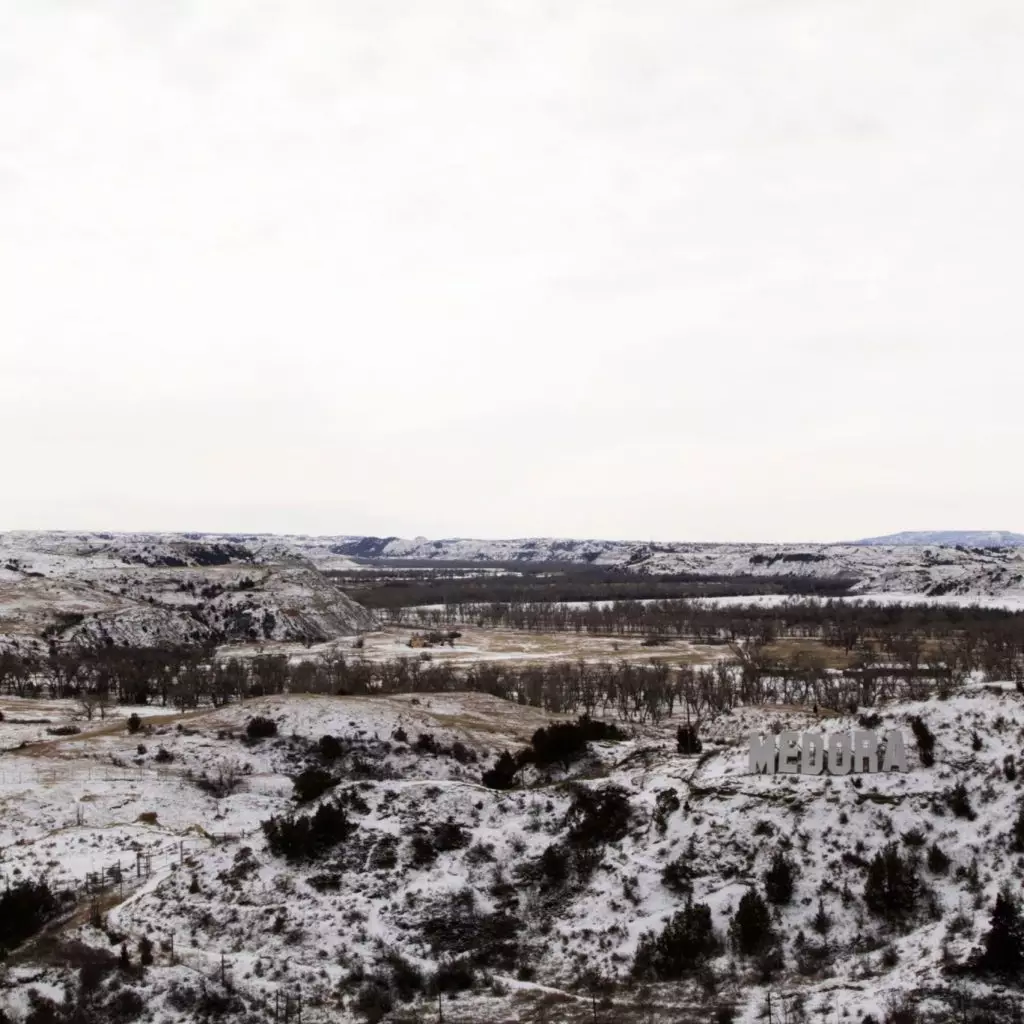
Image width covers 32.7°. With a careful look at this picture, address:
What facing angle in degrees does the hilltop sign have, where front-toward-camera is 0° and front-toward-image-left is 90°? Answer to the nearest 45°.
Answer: approximately 0°
